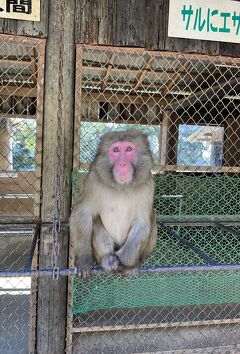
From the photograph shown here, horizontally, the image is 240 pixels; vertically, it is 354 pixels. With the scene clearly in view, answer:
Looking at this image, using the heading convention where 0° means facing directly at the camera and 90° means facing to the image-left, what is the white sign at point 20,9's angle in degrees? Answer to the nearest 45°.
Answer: approximately 0°

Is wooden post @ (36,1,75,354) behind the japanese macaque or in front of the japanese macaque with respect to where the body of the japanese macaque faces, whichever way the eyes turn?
behind

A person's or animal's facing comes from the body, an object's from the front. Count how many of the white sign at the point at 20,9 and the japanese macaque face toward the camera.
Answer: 2

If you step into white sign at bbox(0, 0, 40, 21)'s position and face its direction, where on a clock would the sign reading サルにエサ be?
The sign reading サルにエサ is roughly at 9 o'clock from the white sign.
